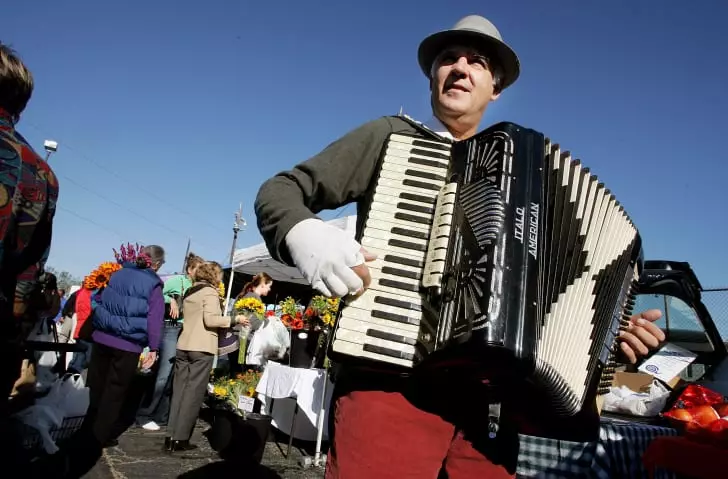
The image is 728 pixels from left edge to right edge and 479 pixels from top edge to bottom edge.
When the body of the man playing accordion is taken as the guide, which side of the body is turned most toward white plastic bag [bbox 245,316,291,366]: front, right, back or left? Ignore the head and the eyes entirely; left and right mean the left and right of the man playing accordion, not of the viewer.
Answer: back

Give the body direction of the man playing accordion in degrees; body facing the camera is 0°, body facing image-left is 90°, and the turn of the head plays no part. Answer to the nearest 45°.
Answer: approximately 0°

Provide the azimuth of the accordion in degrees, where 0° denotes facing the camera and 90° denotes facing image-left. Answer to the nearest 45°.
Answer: approximately 0°

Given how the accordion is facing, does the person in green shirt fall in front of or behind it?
behind

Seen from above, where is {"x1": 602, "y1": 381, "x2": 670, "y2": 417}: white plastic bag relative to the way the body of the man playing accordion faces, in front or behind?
behind

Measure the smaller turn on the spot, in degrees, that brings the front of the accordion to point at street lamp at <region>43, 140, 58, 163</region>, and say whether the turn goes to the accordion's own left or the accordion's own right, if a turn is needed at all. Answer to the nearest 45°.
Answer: approximately 135° to the accordion's own right

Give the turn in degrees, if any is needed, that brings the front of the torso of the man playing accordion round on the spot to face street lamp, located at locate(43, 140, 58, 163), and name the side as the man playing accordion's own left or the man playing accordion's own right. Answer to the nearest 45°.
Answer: approximately 135° to the man playing accordion's own right
